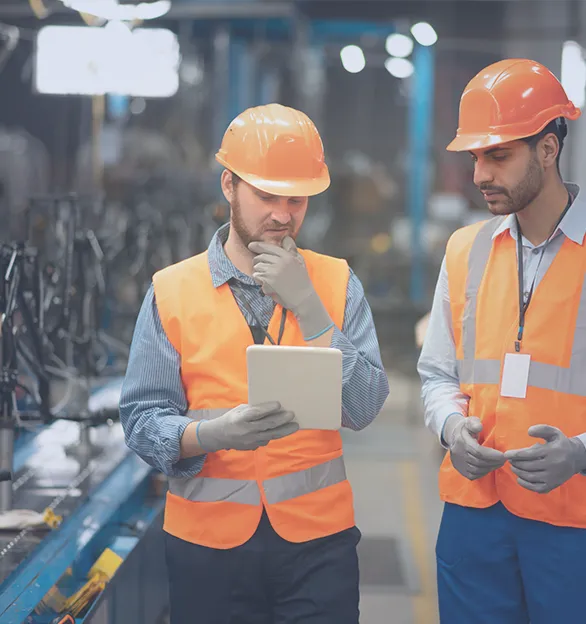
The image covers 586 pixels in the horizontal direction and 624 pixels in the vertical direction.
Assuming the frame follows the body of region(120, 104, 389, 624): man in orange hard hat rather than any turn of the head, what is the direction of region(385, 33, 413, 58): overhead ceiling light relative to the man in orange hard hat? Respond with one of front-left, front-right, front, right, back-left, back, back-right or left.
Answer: back

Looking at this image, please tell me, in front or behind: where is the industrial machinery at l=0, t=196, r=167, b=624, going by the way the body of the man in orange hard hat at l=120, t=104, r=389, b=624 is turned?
behind

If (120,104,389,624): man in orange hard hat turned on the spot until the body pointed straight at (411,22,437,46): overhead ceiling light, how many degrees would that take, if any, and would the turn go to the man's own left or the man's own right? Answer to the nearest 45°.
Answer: approximately 180°

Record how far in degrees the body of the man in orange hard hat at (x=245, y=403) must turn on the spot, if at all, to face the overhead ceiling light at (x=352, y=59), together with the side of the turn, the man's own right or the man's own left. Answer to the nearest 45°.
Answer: approximately 180°

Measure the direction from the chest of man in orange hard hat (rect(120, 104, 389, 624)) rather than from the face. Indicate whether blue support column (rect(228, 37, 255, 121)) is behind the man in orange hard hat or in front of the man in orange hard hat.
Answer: behind

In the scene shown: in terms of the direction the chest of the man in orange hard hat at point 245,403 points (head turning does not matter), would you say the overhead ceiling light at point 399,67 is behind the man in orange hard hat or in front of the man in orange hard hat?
behind

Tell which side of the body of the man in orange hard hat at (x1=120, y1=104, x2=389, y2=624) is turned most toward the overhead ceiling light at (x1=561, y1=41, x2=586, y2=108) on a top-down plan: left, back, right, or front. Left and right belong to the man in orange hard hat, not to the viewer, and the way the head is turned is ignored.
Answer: back

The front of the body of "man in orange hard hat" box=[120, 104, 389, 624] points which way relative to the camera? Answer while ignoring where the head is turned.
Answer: toward the camera

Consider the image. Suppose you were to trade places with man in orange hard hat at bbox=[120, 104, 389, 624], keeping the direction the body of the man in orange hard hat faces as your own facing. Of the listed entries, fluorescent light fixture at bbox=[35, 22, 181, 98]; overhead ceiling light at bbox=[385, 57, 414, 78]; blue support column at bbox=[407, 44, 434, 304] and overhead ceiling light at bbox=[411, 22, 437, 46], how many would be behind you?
4

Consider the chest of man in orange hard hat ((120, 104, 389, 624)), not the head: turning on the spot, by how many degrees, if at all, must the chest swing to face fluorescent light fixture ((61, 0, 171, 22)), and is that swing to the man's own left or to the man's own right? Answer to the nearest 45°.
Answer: approximately 180°

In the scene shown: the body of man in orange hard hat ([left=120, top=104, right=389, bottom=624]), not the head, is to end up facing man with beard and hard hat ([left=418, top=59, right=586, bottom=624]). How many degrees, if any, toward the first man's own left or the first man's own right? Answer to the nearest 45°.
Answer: approximately 90° to the first man's own left
